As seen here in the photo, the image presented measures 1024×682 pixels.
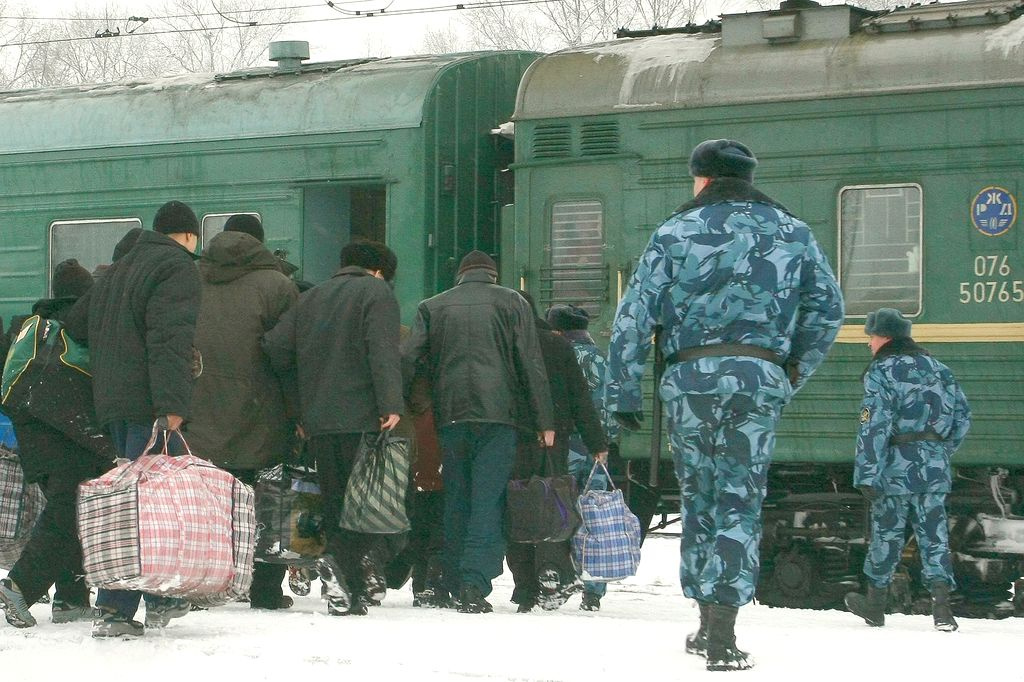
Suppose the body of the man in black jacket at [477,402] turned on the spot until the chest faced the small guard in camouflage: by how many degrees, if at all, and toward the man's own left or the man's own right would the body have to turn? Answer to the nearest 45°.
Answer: approximately 90° to the man's own right

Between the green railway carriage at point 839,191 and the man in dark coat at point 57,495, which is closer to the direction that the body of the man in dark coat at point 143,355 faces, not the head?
the green railway carriage

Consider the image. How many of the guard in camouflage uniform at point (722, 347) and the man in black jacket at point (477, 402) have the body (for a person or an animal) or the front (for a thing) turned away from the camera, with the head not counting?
2

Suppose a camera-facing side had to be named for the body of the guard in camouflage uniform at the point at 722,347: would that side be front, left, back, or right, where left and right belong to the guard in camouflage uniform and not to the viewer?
back

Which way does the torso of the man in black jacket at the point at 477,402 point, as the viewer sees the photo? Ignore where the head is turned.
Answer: away from the camera

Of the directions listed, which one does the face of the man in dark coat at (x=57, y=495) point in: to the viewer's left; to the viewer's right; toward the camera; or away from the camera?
away from the camera

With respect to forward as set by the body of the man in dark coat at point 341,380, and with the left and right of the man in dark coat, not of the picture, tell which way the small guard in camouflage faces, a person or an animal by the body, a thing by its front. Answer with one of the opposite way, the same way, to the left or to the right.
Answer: the same way

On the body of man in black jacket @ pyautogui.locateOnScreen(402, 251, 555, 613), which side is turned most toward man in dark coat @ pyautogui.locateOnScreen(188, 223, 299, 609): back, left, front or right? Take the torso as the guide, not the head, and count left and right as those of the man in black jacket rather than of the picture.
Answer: left

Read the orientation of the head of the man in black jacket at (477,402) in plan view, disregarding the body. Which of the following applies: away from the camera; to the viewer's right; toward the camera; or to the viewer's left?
away from the camera

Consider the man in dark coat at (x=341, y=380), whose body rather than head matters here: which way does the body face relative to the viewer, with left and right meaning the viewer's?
facing away from the viewer and to the right of the viewer
